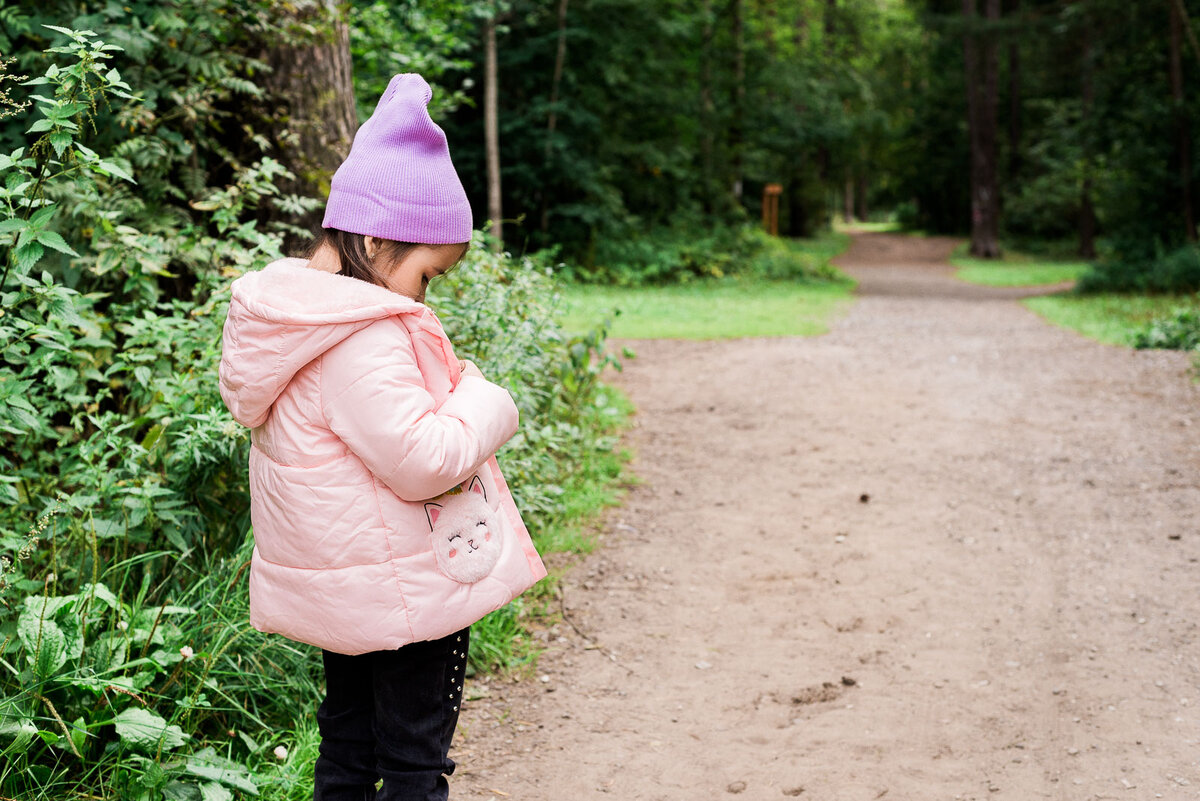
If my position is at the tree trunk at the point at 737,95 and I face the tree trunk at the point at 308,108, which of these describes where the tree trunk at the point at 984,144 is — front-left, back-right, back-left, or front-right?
back-left

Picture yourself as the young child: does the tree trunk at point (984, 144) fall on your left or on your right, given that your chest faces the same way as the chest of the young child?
on your left

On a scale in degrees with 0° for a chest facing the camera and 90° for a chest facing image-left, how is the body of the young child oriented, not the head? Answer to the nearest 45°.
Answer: approximately 270°

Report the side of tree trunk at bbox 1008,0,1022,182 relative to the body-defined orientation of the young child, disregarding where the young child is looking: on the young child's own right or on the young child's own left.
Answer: on the young child's own left

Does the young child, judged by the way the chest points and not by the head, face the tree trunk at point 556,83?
no

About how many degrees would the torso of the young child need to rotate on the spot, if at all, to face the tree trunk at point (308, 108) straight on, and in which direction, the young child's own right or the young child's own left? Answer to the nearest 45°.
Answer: approximately 90° to the young child's own left

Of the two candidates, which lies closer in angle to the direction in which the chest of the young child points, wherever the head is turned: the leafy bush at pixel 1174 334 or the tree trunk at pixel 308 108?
the leafy bush

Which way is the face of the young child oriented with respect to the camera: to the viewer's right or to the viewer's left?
to the viewer's right

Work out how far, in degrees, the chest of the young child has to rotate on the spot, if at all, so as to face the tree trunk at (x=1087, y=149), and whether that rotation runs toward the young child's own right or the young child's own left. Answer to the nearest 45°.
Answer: approximately 45° to the young child's own left

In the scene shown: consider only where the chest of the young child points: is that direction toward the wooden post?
no
